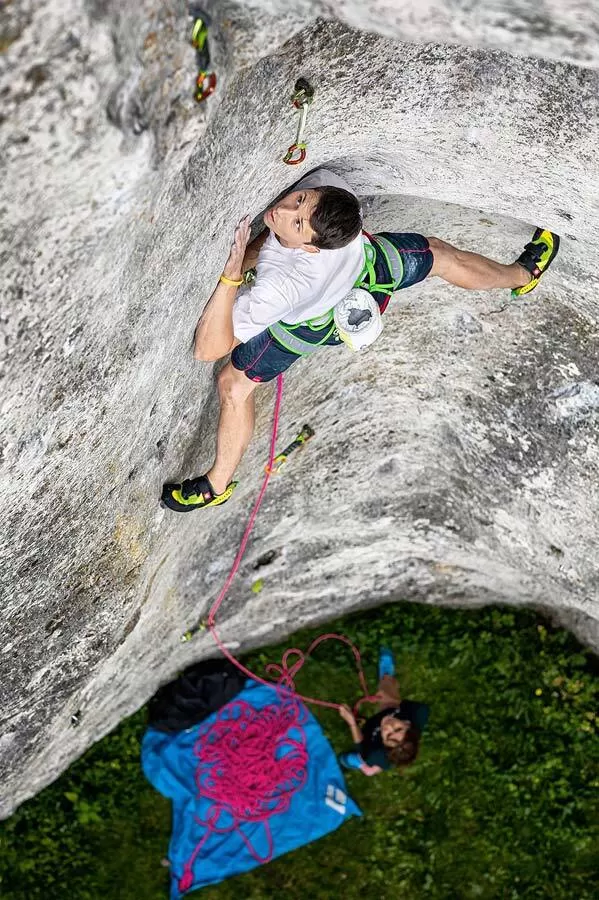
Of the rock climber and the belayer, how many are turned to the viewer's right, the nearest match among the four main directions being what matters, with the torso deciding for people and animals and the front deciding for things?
0

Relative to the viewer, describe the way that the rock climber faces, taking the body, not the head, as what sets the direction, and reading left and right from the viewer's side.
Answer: facing away from the viewer and to the left of the viewer
